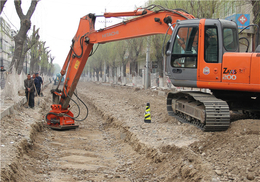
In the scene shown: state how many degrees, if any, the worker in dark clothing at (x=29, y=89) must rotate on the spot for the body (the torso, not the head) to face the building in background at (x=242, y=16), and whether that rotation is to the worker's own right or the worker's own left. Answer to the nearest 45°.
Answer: approximately 90° to the worker's own left

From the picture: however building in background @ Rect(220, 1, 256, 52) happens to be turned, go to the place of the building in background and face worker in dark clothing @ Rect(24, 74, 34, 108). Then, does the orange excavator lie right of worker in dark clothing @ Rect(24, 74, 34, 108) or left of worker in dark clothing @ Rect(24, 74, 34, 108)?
left

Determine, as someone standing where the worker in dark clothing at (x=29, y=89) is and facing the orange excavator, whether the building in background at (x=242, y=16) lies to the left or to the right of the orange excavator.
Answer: left

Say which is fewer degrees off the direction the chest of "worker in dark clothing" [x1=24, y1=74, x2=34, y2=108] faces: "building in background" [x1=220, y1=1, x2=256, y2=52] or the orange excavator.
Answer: the orange excavator
